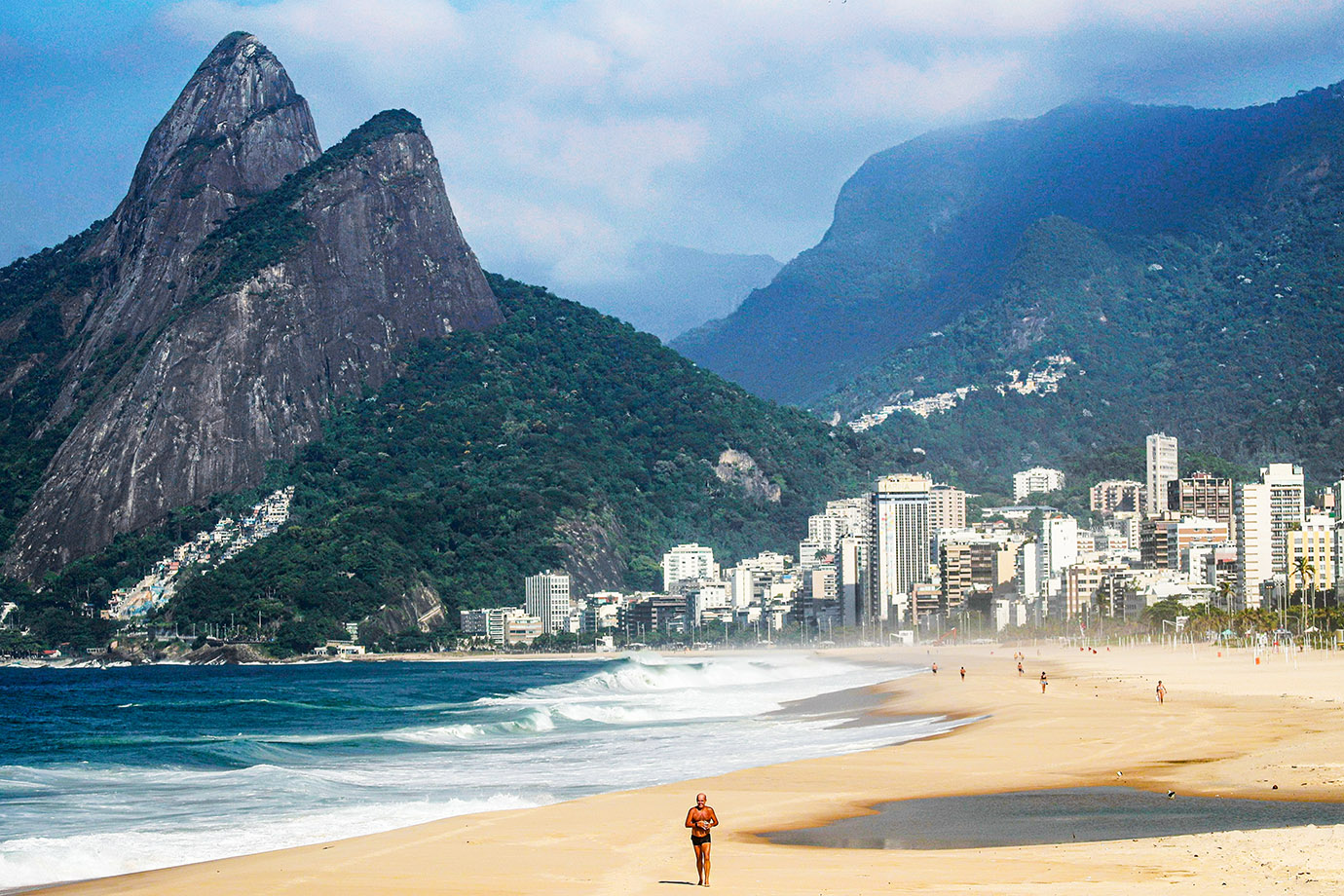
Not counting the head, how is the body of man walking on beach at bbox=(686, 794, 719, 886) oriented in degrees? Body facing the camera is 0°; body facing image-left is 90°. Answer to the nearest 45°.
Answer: approximately 0°
